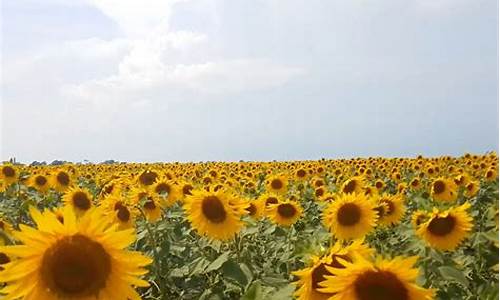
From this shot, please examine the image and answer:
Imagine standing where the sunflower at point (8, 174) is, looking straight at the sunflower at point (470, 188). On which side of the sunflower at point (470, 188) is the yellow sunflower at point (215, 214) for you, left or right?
right

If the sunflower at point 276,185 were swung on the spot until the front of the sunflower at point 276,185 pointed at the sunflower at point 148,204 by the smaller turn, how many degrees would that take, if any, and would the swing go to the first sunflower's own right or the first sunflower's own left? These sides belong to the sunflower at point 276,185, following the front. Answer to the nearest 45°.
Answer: approximately 45° to the first sunflower's own right

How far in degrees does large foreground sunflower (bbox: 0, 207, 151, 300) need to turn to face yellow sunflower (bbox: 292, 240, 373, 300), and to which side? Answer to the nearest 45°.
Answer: approximately 90° to its left

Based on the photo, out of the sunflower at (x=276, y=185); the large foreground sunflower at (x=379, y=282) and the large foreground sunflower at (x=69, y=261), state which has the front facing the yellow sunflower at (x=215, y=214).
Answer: the sunflower

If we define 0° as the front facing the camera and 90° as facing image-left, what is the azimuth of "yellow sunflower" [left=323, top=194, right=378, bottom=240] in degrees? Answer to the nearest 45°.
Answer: approximately 0°

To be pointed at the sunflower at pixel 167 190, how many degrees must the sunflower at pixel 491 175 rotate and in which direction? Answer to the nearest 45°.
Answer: approximately 45° to its right

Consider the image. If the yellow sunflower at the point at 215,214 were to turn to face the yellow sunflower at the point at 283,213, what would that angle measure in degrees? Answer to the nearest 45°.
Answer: approximately 135° to its left

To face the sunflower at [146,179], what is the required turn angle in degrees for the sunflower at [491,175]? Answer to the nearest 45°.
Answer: approximately 45° to its right

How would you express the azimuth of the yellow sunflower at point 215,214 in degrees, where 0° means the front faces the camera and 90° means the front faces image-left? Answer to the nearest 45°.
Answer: approximately 0°

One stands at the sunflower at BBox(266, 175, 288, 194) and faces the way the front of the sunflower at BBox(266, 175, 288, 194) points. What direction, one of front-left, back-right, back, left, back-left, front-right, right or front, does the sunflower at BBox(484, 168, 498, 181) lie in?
left

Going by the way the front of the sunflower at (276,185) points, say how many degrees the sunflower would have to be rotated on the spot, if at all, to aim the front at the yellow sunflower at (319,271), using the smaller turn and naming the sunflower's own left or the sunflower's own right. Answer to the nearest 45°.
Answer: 0° — it already faces it
